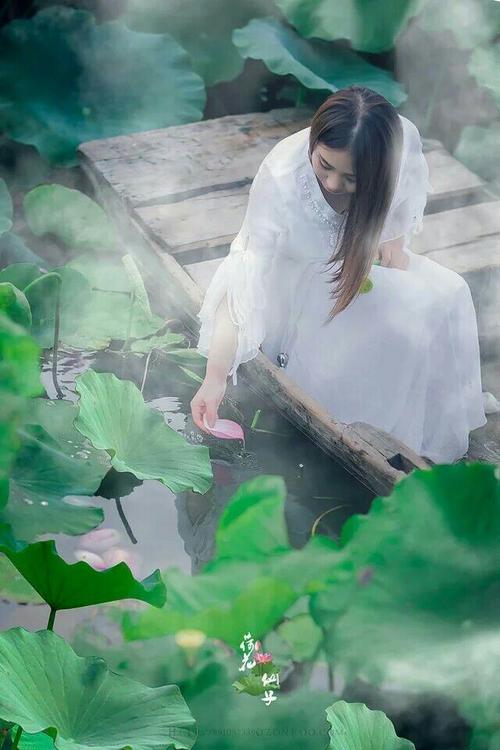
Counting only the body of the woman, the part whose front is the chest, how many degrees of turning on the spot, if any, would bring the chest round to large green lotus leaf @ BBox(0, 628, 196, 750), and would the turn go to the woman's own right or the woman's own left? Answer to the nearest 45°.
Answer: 0° — they already face it

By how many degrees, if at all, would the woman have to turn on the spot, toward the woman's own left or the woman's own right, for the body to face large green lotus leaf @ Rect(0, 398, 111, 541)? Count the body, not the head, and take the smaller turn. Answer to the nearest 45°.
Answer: approximately 45° to the woman's own right

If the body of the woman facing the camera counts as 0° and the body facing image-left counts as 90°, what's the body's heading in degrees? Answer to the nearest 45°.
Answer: approximately 0°

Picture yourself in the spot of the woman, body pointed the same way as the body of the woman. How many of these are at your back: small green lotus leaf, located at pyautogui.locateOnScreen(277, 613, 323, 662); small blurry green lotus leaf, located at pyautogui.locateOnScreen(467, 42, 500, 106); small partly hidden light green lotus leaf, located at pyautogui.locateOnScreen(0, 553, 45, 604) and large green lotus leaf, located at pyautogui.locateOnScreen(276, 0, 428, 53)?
2

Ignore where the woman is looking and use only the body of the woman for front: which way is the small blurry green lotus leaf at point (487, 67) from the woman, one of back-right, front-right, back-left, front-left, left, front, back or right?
back

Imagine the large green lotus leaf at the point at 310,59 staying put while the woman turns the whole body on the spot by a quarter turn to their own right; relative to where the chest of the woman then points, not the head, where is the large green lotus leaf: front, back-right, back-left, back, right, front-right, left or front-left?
right

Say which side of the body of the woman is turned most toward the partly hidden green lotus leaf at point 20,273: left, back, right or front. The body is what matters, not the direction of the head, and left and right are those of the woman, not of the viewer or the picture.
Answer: right

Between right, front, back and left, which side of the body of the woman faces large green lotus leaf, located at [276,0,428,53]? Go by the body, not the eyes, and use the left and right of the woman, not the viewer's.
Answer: back

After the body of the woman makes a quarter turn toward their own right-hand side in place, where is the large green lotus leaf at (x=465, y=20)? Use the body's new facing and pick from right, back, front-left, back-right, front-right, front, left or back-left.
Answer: right
